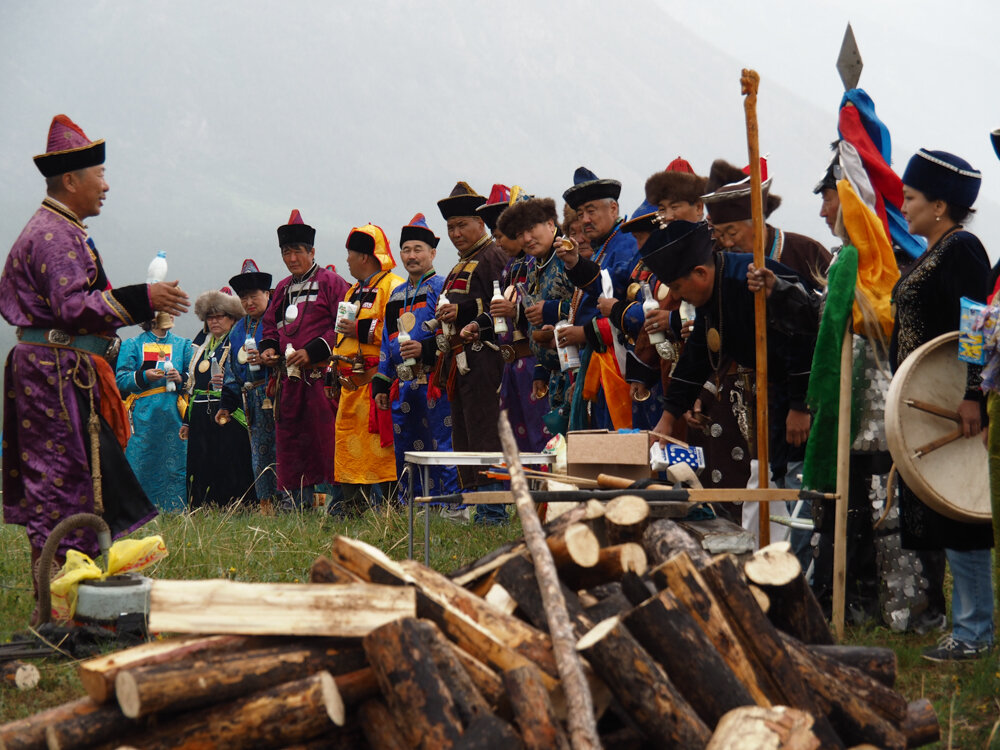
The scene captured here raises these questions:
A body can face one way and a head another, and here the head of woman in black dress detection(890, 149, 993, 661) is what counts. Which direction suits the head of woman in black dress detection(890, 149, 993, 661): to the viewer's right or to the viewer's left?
to the viewer's left

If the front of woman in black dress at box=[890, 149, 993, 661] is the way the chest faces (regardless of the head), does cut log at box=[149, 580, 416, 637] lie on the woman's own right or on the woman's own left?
on the woman's own left

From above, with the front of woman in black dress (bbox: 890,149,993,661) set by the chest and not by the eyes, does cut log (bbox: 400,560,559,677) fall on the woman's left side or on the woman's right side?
on the woman's left side

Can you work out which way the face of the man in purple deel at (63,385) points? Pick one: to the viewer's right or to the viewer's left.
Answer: to the viewer's right

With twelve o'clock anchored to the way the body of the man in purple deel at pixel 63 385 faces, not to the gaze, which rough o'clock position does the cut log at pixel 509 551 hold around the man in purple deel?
The cut log is roughly at 2 o'clock from the man in purple deel.

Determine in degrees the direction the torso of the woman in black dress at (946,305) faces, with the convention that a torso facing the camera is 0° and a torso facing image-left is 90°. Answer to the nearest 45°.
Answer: approximately 90°

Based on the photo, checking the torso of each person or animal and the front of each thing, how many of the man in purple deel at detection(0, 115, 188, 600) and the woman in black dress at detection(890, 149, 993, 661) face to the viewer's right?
1

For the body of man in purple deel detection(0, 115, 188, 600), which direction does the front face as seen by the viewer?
to the viewer's right

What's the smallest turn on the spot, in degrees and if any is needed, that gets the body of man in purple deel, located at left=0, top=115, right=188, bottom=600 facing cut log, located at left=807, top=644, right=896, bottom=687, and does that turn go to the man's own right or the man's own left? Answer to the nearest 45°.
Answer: approximately 45° to the man's own right

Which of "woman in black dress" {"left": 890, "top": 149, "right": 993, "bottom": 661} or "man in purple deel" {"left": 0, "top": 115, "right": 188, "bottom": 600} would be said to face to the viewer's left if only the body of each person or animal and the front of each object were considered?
the woman in black dress
